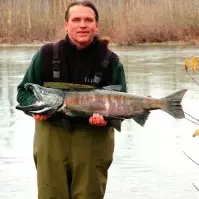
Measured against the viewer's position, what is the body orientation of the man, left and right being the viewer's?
facing the viewer

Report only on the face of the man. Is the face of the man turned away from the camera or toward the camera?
toward the camera
